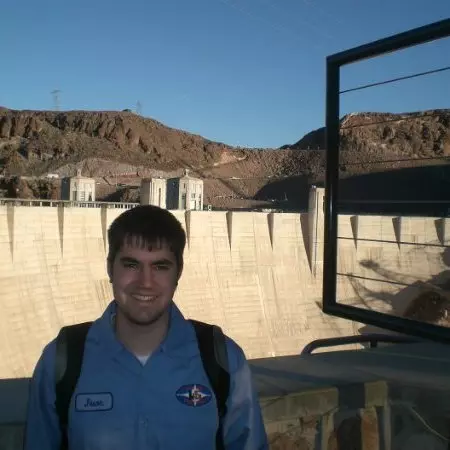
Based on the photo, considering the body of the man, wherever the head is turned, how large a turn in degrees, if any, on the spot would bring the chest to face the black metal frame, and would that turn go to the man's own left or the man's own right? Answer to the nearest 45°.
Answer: approximately 135° to the man's own left

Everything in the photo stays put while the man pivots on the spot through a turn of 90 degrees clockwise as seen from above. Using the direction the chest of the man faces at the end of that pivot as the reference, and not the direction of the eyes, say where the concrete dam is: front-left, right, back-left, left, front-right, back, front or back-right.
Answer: right

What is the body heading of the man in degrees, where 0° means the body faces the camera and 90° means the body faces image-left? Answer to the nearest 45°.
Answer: approximately 0°
